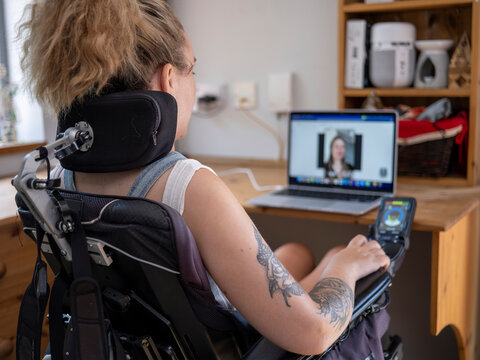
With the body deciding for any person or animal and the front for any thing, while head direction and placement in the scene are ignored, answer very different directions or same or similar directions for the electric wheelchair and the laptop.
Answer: very different directions

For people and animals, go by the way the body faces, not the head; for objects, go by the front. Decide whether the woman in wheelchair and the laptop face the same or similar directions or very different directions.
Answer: very different directions

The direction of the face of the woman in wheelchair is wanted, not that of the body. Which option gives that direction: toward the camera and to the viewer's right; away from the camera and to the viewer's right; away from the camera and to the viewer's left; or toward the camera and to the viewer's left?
away from the camera and to the viewer's right

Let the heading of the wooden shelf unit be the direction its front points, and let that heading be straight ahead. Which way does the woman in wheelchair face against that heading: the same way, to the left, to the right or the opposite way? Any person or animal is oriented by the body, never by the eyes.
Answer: the opposite way

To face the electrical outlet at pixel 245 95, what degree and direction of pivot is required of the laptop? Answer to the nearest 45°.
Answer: approximately 90° to its right

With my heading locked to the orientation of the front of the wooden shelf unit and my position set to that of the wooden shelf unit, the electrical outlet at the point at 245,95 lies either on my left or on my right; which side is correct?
on my right

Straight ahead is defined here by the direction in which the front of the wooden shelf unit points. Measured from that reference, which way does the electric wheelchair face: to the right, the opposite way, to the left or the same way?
the opposite way

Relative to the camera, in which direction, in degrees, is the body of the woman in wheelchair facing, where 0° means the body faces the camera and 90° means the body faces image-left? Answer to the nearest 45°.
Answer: approximately 225°

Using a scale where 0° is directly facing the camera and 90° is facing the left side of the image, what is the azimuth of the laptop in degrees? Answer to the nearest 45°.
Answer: approximately 45°
